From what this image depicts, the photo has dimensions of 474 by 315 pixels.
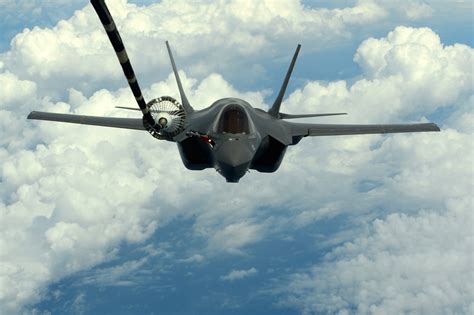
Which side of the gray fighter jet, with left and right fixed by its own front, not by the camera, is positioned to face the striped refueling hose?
front

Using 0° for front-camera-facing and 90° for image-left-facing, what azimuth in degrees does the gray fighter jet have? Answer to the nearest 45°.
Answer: approximately 0°
